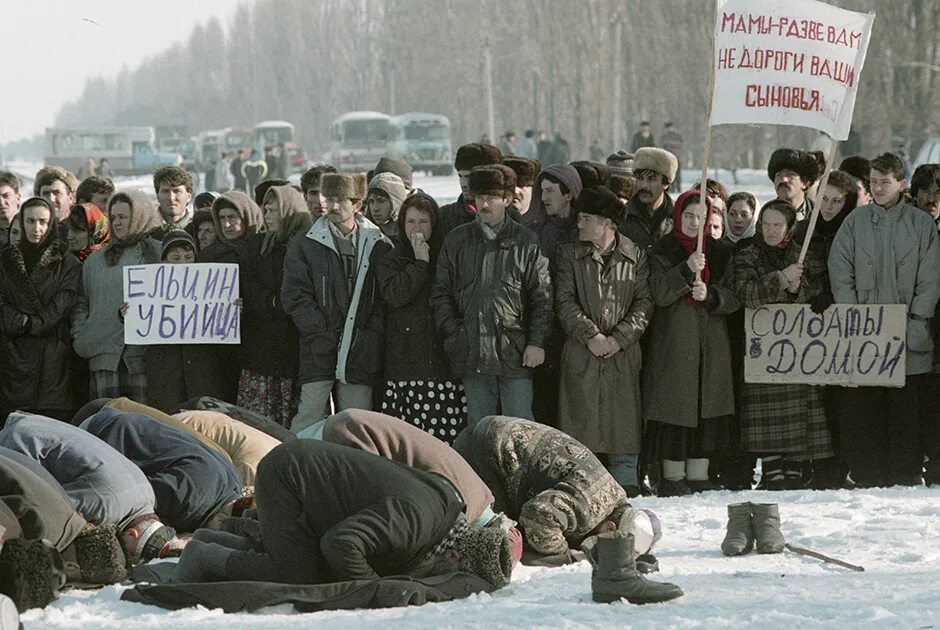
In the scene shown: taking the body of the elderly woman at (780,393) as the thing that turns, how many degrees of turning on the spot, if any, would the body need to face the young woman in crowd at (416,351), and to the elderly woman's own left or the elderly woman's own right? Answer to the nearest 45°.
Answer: approximately 90° to the elderly woman's own right

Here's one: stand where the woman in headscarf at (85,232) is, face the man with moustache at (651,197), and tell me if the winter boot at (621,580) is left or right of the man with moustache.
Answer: right

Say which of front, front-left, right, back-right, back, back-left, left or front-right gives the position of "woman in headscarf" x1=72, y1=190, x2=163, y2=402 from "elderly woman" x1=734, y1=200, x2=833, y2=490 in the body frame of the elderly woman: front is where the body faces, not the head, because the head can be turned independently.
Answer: right

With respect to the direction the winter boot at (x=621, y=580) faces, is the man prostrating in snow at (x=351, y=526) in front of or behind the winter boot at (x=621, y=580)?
behind

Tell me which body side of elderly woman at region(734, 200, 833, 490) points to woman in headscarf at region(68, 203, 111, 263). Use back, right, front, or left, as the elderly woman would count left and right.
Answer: right

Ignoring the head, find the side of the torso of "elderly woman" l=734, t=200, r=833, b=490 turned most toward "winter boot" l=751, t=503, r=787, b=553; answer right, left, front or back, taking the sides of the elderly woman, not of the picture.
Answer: front

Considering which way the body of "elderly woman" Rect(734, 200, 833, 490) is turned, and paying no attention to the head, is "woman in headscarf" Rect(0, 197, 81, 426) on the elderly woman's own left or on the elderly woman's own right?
on the elderly woman's own right

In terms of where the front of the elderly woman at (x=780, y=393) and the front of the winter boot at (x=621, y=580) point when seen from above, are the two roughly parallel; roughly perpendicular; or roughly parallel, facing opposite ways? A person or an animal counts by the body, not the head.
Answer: roughly perpendicular

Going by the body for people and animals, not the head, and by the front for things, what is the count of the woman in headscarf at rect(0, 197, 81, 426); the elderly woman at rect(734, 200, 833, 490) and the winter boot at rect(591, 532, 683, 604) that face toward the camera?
2

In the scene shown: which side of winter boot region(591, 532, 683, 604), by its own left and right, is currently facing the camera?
right
